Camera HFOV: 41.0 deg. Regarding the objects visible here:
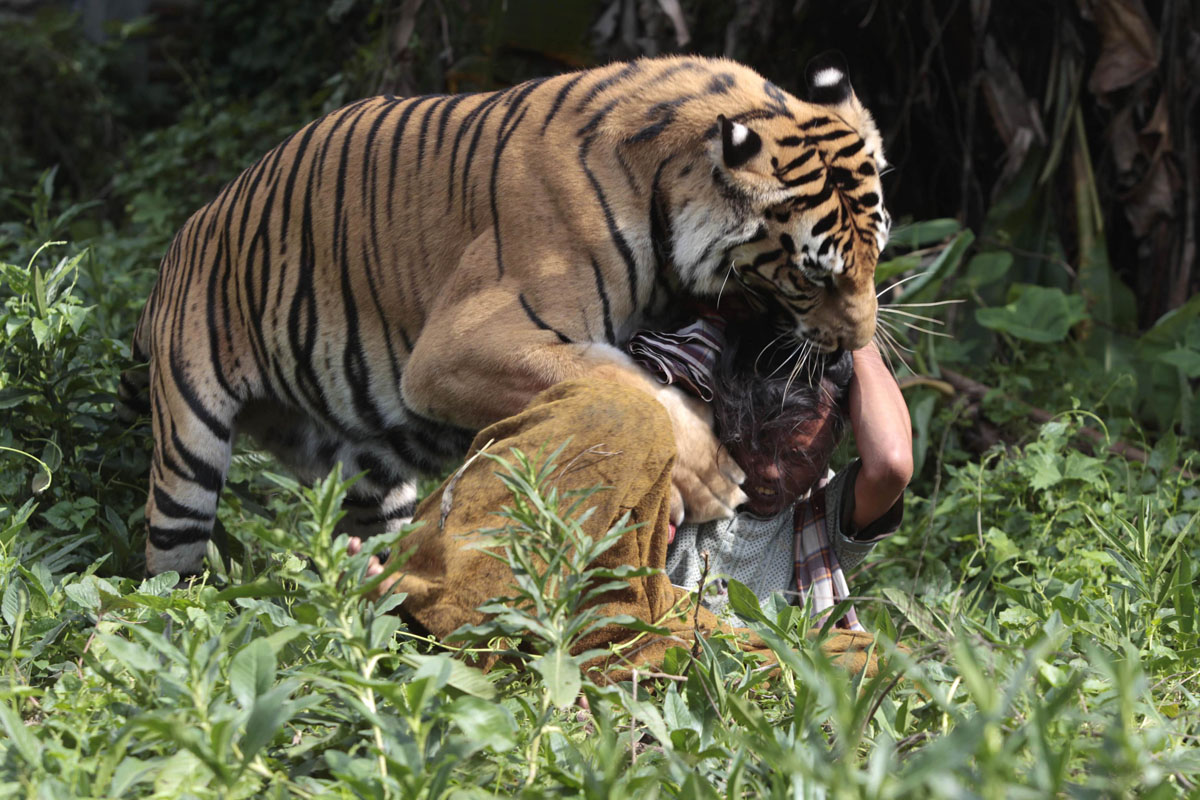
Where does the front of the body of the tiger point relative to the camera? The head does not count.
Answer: to the viewer's right
